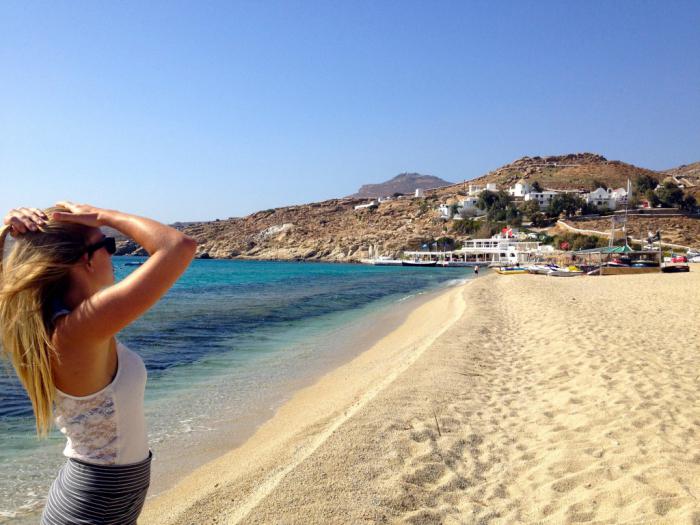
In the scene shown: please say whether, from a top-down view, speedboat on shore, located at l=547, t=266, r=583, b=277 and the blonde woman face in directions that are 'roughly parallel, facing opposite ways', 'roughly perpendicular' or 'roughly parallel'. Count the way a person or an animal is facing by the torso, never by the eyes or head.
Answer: roughly perpendicular

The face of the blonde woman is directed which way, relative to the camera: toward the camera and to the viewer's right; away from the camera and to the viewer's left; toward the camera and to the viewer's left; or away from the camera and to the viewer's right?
away from the camera and to the viewer's right

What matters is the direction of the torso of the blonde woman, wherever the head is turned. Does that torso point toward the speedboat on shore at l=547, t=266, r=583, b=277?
yes

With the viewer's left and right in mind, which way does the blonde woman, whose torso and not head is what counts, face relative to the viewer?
facing away from the viewer and to the right of the viewer
